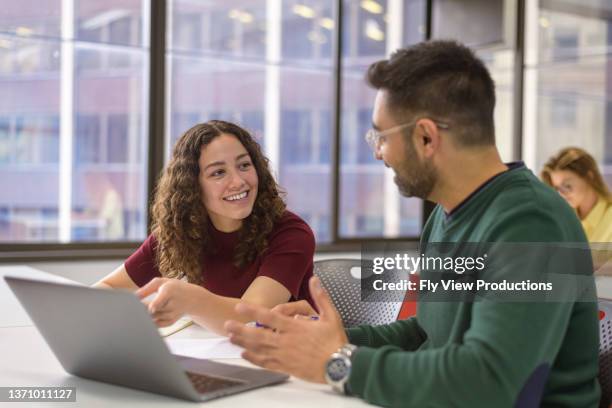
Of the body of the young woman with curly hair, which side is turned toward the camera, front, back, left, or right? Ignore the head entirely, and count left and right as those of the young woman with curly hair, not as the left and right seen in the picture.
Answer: front

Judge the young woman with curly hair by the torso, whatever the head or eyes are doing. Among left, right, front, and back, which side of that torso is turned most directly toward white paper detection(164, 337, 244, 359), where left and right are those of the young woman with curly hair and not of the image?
front

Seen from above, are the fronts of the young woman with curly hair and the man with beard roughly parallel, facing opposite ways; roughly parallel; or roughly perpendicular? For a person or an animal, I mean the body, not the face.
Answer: roughly perpendicular

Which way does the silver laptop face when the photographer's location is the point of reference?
facing away from the viewer and to the right of the viewer

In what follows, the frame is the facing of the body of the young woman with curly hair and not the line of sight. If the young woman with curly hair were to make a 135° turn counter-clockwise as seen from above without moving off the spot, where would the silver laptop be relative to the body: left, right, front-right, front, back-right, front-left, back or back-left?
back-right

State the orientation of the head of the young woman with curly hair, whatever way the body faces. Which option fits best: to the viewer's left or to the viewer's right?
to the viewer's right

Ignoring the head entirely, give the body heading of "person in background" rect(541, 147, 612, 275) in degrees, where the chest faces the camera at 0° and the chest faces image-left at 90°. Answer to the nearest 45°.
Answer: approximately 45°

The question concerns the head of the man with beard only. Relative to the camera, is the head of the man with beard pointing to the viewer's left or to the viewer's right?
to the viewer's left

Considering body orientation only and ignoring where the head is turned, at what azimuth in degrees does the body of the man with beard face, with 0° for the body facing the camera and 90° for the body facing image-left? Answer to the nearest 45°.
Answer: approximately 90°

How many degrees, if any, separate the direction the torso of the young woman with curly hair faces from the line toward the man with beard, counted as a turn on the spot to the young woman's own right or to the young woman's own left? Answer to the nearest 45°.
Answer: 0° — they already face them

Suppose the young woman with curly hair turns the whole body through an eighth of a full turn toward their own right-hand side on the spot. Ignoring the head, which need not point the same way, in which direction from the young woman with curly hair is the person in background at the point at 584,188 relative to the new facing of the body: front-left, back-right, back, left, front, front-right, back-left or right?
back
